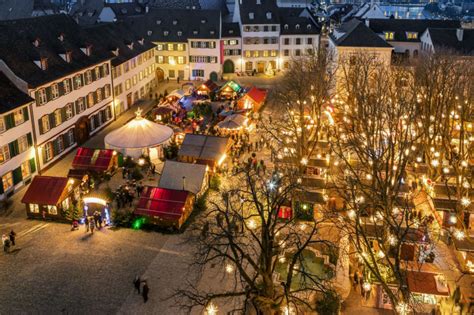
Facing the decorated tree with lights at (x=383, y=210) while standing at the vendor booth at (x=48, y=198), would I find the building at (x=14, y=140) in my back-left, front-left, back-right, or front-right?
back-left

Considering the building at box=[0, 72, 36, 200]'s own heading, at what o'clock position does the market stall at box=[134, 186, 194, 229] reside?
The market stall is roughly at 12 o'clock from the building.

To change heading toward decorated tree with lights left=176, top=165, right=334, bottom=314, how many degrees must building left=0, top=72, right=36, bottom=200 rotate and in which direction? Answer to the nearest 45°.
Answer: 0° — it already faces it

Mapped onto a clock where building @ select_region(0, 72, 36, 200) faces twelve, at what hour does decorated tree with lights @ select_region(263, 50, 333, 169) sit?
The decorated tree with lights is roughly at 11 o'clock from the building.

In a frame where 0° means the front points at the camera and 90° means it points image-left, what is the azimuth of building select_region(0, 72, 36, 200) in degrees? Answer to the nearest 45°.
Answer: approximately 315°

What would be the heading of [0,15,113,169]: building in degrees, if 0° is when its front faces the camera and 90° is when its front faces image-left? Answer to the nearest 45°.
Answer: approximately 315°

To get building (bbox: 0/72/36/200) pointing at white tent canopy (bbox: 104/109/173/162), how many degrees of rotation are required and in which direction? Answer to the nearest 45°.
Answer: approximately 45° to its left

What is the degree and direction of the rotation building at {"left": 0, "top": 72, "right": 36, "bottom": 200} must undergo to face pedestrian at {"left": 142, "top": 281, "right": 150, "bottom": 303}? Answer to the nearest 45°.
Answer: approximately 45° to its right
